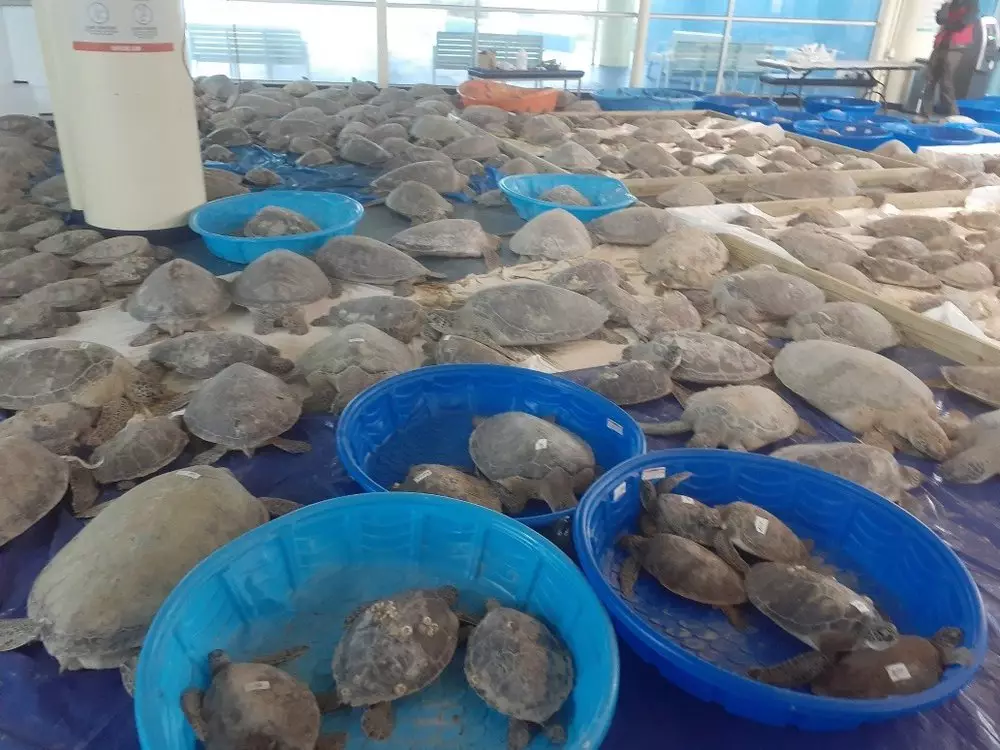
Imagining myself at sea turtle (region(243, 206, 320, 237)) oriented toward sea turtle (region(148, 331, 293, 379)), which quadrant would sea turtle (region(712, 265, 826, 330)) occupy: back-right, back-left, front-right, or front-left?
front-left

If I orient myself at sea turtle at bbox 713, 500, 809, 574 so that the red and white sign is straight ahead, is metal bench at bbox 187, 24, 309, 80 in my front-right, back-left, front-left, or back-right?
front-right

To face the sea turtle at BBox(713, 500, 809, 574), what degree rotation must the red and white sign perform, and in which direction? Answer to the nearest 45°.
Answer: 0° — it already faces it

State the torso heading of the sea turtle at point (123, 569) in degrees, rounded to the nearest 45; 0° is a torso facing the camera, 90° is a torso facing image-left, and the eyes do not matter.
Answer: approximately 45°

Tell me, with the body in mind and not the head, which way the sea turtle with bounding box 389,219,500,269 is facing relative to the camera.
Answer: to the viewer's right

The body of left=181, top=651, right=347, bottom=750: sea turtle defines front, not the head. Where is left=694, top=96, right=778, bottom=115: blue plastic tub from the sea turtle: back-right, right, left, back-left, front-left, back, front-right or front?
right

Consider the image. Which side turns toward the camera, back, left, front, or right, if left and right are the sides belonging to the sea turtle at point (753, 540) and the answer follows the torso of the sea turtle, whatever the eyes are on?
left

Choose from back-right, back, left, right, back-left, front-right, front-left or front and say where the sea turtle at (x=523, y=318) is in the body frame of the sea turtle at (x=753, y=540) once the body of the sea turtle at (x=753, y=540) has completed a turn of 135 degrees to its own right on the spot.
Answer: left

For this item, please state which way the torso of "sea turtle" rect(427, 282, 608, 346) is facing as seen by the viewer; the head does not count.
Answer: to the viewer's left

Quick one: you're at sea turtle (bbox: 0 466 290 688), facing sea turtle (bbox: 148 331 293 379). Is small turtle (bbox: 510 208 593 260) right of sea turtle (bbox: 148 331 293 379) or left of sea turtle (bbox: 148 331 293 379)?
right

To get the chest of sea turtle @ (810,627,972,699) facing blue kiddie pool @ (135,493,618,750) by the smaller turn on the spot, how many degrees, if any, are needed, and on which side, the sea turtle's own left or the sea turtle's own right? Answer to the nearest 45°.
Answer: approximately 135° to the sea turtle's own right

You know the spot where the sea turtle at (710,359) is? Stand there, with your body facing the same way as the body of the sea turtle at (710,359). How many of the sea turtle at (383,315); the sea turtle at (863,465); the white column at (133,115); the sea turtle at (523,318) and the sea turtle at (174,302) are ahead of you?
4

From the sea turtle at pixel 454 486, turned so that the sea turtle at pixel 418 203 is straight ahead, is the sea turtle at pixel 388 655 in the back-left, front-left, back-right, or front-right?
back-left
